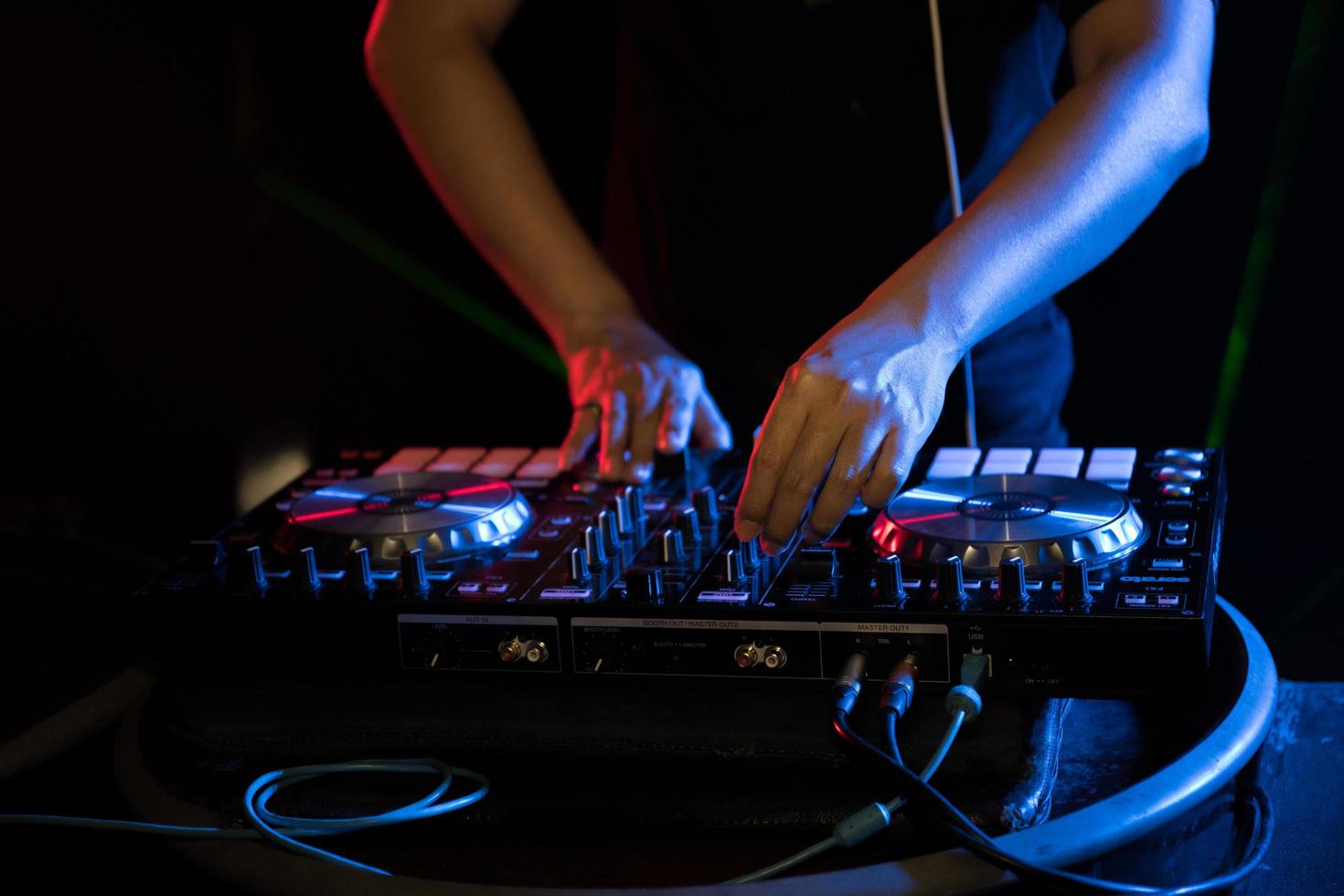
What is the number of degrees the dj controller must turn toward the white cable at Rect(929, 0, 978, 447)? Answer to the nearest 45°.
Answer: approximately 45° to its right

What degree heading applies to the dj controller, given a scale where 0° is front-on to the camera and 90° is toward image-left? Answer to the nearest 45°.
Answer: approximately 180°

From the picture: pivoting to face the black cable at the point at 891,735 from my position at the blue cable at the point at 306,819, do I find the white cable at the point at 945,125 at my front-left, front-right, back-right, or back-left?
front-left
